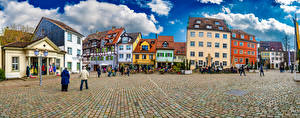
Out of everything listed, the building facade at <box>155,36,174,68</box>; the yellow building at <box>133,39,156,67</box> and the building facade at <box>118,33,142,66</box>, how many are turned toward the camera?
3

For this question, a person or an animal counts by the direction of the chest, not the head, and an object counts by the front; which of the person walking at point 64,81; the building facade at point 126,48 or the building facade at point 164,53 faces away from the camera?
the person walking

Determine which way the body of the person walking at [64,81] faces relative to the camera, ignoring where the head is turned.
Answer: away from the camera

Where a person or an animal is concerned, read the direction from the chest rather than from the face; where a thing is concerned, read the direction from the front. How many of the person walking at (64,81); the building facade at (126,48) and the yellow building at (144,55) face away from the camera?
1

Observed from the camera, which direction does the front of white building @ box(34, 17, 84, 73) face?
facing the viewer and to the right of the viewer

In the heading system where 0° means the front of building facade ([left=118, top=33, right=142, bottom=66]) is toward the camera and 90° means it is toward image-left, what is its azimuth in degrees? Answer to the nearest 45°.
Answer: approximately 0°

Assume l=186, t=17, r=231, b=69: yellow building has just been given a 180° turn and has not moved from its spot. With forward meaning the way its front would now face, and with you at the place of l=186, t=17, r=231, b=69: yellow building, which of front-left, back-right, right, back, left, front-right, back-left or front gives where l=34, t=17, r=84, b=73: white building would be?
back-left

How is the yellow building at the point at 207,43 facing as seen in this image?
toward the camera

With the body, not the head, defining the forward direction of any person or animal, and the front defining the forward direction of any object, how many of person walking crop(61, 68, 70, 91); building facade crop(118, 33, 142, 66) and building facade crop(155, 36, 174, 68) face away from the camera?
1

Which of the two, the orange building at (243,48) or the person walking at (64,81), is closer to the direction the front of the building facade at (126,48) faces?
the person walking

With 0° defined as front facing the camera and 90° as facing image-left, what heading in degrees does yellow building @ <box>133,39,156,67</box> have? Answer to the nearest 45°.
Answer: approximately 0°

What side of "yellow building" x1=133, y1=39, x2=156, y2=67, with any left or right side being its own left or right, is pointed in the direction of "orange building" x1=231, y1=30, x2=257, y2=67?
left

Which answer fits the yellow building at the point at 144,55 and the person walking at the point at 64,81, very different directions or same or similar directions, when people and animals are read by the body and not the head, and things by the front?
very different directions

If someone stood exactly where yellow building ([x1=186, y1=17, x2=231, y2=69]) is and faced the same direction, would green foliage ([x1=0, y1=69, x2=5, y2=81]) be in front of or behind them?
in front

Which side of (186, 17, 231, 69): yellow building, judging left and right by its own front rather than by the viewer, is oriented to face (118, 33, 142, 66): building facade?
right

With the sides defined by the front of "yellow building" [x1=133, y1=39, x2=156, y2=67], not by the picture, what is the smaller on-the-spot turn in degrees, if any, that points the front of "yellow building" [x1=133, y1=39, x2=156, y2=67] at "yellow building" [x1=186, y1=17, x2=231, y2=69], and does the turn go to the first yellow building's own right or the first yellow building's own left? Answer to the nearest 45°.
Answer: approximately 90° to the first yellow building's own left

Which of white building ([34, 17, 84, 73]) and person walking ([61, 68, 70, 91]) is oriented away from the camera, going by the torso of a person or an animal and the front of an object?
the person walking
